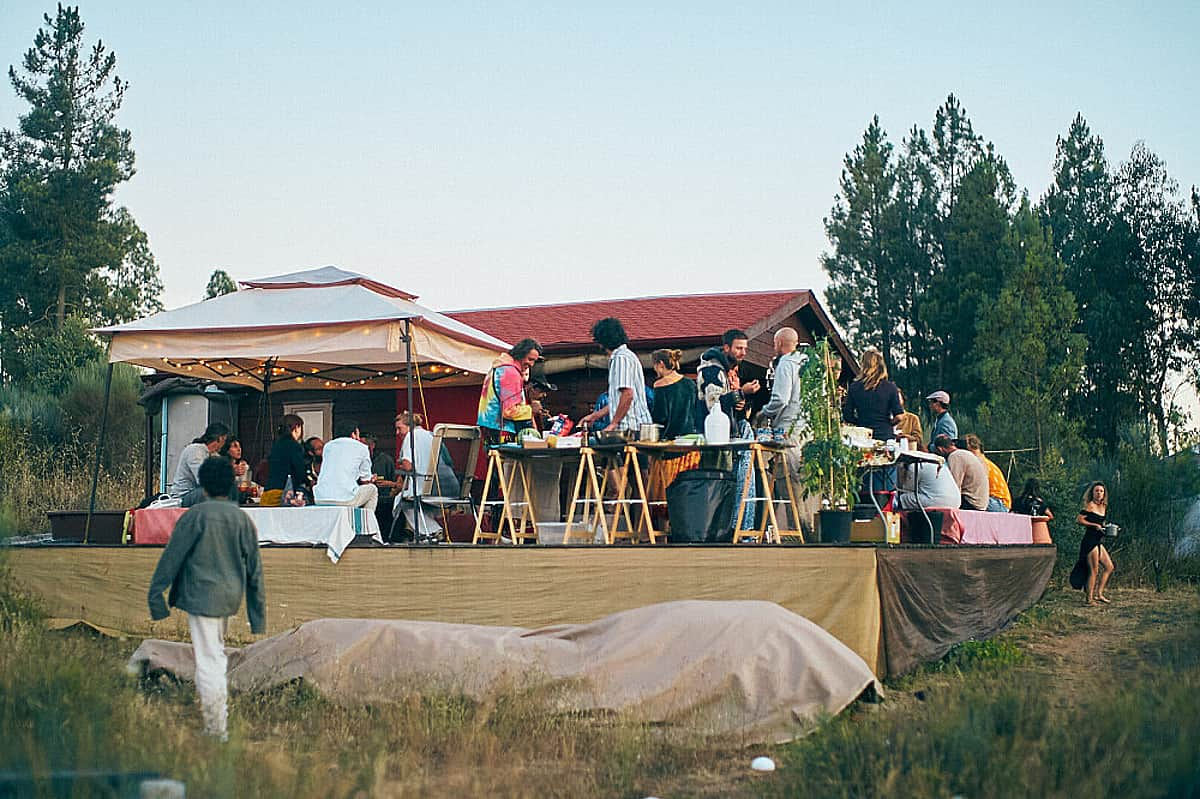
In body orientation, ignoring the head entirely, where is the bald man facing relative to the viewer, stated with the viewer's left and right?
facing to the left of the viewer

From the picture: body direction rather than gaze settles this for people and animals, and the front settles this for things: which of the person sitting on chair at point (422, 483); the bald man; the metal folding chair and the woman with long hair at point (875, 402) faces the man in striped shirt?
the bald man

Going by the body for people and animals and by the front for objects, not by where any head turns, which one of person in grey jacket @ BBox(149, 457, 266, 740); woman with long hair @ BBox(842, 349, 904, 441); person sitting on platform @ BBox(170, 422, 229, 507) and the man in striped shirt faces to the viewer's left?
the man in striped shirt

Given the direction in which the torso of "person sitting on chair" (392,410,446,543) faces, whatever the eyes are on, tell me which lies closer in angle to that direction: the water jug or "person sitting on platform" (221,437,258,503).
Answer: the person sitting on platform

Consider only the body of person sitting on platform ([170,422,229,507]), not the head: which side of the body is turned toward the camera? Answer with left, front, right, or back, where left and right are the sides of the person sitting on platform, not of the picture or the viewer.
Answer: right

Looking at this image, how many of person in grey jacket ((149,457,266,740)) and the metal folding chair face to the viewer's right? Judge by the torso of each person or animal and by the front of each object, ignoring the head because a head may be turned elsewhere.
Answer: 0

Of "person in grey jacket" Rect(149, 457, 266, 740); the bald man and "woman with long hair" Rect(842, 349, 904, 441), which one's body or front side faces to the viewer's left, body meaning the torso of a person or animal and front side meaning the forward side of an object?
the bald man

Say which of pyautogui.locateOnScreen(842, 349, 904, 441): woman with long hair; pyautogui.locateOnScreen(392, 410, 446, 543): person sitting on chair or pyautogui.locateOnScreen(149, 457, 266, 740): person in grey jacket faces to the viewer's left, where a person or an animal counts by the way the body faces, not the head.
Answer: the person sitting on chair

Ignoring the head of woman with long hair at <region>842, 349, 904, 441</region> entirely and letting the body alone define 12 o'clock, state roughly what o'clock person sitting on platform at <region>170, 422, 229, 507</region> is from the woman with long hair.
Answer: The person sitting on platform is roughly at 9 o'clock from the woman with long hair.

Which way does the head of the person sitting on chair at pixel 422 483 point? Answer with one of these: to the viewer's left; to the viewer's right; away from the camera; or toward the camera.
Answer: to the viewer's left

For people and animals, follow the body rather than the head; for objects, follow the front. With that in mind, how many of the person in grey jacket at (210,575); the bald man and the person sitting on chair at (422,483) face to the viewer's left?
2

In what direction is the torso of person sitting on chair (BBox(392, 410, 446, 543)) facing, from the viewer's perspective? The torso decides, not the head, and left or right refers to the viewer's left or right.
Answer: facing to the left of the viewer

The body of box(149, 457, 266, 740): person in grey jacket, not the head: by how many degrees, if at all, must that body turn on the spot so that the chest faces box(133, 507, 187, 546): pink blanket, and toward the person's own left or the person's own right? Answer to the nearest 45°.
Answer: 0° — they already face it

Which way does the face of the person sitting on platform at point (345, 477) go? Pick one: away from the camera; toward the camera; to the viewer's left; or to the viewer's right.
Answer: away from the camera
